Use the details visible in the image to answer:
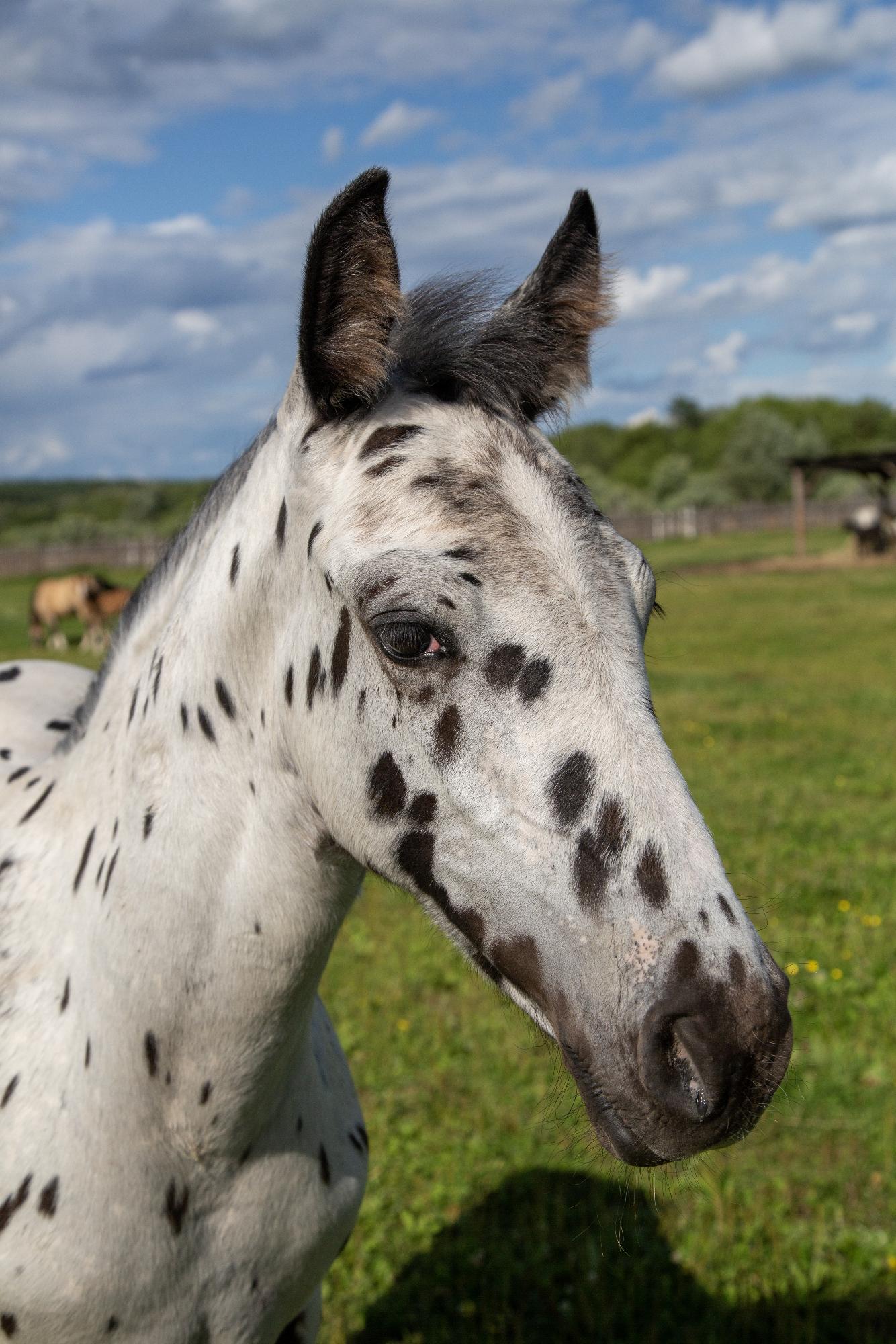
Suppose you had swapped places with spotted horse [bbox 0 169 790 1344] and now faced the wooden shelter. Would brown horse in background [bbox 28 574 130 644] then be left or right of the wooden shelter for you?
left

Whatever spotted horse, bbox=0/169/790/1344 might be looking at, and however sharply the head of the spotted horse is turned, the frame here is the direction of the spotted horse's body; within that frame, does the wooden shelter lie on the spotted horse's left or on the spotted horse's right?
on the spotted horse's left

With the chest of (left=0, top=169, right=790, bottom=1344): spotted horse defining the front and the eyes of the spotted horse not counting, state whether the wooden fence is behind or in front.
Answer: behind

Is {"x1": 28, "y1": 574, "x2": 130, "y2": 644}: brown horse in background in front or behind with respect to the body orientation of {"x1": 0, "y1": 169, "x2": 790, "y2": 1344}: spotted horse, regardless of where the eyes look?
behind

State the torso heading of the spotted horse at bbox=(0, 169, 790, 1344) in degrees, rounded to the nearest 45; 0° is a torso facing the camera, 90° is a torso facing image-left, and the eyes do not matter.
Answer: approximately 315°
